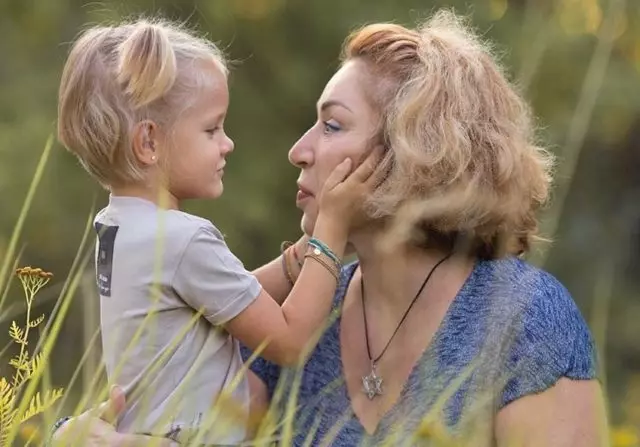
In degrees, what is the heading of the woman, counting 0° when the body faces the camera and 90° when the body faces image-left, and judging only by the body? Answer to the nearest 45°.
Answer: approximately 45°

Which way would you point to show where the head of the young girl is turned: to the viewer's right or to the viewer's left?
to the viewer's right

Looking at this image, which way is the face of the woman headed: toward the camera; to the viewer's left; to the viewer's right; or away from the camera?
to the viewer's left

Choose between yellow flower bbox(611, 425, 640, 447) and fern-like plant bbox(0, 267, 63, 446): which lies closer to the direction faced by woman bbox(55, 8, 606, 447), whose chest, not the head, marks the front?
the fern-like plant
